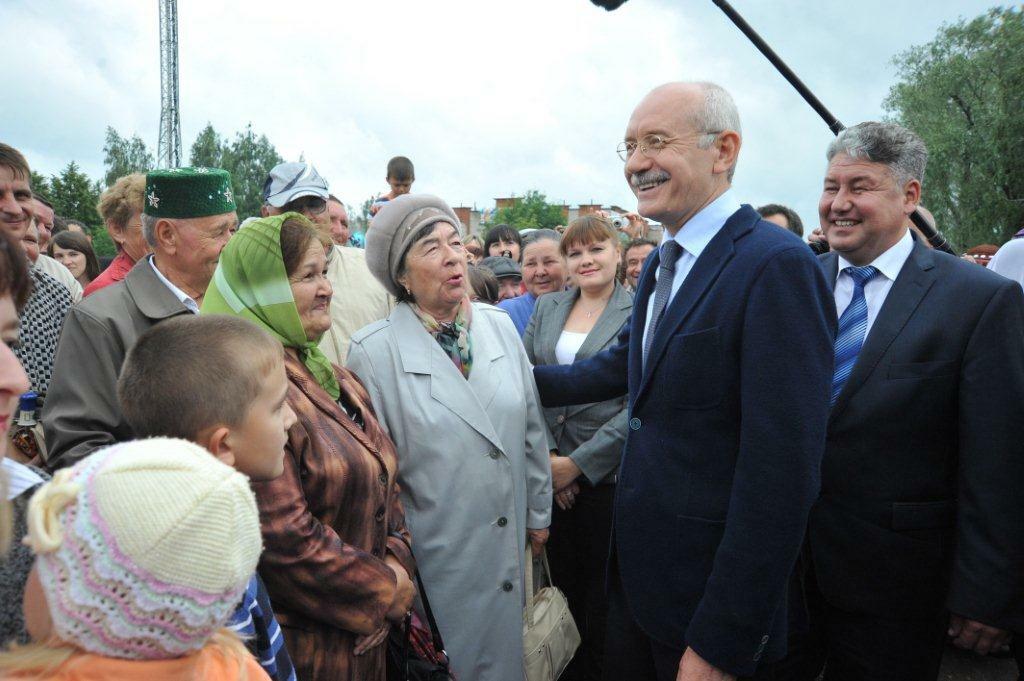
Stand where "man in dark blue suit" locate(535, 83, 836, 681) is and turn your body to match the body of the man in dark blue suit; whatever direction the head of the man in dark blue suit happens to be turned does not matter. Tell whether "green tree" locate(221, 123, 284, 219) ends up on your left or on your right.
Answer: on your right

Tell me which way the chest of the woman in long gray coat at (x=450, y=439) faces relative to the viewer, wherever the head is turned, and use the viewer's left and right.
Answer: facing the viewer and to the right of the viewer

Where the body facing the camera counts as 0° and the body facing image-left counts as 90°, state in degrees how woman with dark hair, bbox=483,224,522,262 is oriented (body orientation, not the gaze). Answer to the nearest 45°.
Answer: approximately 0°

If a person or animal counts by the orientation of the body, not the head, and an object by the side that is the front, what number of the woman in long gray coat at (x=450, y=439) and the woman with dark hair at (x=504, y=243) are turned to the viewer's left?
0

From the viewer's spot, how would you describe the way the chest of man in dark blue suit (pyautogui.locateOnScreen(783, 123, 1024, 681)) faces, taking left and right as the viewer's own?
facing the viewer and to the left of the viewer

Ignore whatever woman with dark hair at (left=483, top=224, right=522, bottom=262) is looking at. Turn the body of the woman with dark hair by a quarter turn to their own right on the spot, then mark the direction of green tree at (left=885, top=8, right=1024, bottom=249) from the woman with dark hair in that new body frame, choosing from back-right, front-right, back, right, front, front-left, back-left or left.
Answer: back-right

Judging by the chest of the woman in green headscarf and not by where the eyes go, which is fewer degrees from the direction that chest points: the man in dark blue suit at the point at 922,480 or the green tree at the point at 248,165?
the man in dark blue suit

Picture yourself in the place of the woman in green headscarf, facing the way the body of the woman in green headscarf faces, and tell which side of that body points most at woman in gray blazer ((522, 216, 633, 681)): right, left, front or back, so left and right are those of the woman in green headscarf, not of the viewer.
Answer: left

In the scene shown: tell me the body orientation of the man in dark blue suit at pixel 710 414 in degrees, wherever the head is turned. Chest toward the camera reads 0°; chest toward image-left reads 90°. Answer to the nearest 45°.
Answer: approximately 45°

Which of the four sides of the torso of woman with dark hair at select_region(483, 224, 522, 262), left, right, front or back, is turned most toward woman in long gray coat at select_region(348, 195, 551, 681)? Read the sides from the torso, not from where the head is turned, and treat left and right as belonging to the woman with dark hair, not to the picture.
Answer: front

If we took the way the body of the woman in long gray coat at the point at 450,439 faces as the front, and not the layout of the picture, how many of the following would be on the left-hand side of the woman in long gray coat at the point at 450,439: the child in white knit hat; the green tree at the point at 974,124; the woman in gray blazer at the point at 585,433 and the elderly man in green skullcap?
2

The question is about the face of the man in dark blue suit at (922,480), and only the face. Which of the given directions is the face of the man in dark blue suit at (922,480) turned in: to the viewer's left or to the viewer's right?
to the viewer's left

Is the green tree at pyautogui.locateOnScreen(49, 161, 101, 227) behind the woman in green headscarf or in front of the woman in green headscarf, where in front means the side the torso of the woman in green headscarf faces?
behind

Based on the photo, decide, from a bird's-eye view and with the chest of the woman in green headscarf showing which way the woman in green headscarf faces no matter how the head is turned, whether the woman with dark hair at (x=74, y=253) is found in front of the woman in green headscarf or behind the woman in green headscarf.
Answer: behind

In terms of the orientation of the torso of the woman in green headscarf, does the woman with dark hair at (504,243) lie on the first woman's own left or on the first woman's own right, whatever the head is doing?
on the first woman's own left
